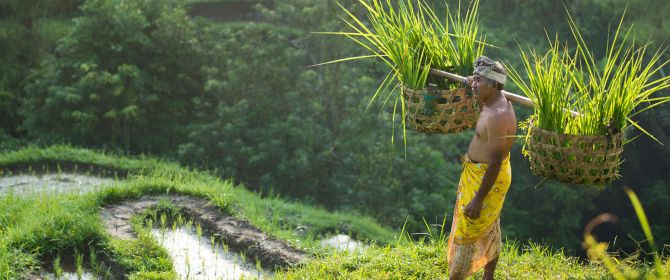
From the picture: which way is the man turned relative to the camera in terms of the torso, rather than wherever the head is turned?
to the viewer's left

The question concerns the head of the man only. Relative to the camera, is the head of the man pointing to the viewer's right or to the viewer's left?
to the viewer's left
